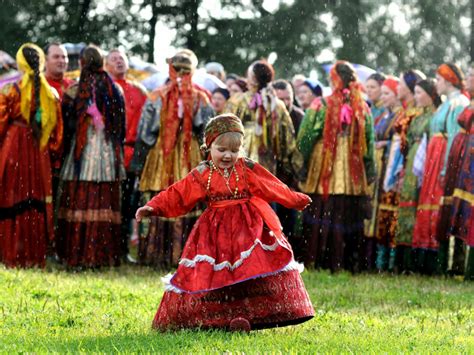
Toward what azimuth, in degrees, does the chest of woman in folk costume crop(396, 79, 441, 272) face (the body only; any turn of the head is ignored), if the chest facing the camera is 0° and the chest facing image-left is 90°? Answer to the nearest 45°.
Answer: approximately 90°

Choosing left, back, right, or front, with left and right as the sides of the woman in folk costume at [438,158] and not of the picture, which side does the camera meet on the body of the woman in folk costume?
left

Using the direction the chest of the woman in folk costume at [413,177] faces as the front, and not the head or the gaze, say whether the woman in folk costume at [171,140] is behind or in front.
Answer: in front

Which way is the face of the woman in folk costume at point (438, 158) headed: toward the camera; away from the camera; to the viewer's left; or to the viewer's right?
to the viewer's left

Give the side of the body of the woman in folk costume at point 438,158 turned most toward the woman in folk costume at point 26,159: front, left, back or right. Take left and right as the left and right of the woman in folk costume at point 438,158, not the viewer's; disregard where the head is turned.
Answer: front
